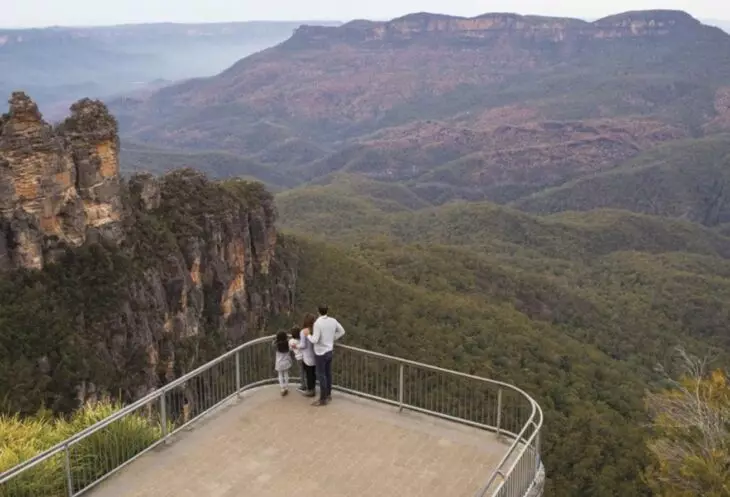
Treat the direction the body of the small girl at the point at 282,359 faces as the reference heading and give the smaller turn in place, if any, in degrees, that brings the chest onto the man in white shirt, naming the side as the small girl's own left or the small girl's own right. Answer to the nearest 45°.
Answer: approximately 135° to the small girl's own right

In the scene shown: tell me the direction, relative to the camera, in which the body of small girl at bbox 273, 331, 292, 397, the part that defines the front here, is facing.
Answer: away from the camera

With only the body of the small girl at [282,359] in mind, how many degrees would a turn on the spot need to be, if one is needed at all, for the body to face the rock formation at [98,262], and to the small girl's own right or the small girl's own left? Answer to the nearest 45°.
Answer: approximately 45° to the small girl's own left

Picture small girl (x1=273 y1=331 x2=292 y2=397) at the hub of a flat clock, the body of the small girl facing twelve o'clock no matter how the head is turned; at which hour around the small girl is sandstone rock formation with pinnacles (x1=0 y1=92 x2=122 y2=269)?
The sandstone rock formation with pinnacles is roughly at 11 o'clock from the small girl.
